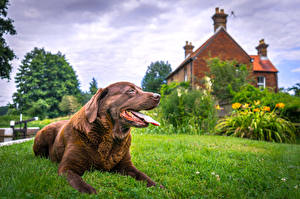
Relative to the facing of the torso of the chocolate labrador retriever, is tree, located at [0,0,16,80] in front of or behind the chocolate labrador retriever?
behind

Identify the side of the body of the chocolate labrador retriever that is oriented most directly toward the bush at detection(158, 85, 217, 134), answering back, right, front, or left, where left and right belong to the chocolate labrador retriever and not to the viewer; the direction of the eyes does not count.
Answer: left

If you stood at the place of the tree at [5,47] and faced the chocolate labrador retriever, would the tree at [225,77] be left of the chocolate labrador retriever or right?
left

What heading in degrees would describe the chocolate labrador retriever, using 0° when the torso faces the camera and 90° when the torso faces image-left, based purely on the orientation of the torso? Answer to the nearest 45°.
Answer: approximately 315°

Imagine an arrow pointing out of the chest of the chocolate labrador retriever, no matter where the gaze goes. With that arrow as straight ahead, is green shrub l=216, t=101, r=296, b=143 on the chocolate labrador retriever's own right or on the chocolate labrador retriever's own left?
on the chocolate labrador retriever's own left

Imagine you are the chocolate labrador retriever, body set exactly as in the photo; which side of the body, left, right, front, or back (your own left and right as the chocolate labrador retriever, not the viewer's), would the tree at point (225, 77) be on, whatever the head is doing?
left

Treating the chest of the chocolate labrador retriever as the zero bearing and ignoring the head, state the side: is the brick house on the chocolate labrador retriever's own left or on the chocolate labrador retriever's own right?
on the chocolate labrador retriever's own left

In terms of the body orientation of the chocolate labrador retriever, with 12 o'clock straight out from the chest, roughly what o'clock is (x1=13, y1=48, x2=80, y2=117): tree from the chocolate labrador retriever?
The tree is roughly at 7 o'clock from the chocolate labrador retriever.
